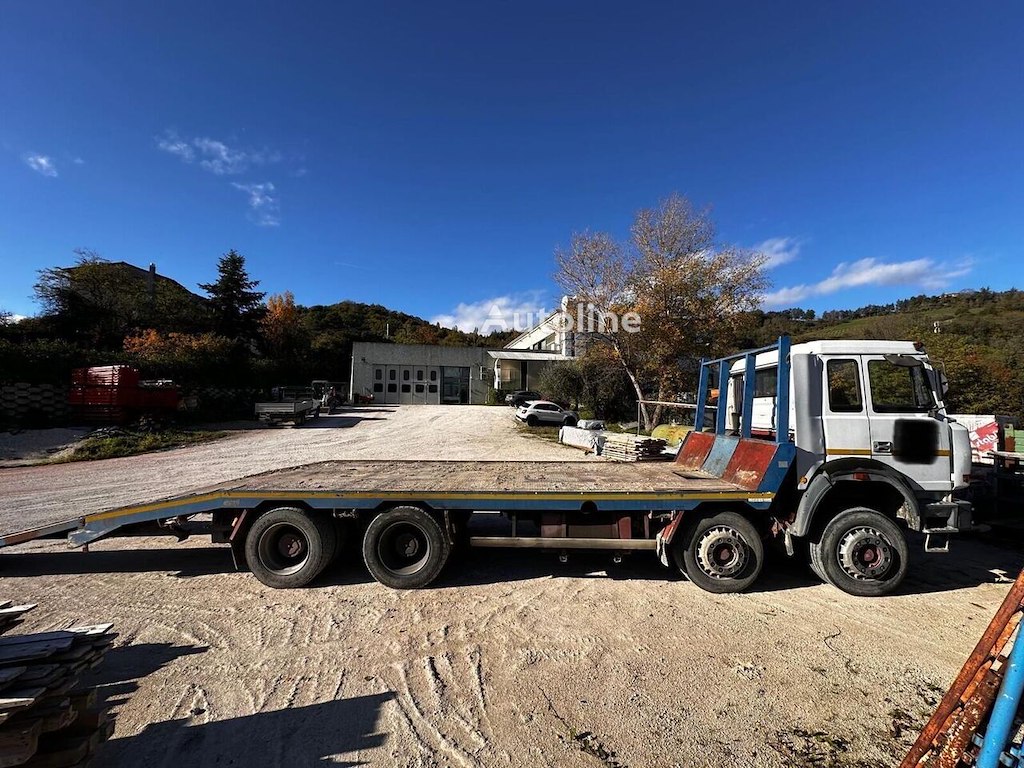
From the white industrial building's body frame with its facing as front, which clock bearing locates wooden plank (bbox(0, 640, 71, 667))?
The wooden plank is roughly at 12 o'clock from the white industrial building.

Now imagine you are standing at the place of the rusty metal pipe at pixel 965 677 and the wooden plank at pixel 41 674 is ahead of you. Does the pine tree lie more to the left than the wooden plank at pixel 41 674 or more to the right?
right

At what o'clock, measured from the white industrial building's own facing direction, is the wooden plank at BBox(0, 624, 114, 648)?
The wooden plank is roughly at 12 o'clock from the white industrial building.

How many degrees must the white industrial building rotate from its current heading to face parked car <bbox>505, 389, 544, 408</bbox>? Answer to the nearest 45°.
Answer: approximately 45° to its left

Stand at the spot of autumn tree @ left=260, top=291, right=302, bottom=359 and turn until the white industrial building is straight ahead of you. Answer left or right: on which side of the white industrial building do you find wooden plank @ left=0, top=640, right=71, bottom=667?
right

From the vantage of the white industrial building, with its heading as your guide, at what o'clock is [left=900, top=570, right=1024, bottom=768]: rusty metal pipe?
The rusty metal pipe is roughly at 12 o'clock from the white industrial building.

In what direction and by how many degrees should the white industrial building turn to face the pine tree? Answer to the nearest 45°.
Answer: approximately 90° to its right

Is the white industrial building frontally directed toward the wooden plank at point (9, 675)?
yes

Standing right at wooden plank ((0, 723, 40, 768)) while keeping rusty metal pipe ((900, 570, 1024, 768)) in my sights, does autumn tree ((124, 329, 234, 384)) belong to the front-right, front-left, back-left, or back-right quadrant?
back-left

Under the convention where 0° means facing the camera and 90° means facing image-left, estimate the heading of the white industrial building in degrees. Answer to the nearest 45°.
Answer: approximately 0°

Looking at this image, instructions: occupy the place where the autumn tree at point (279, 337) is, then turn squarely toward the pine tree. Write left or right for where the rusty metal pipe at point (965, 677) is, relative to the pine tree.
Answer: left

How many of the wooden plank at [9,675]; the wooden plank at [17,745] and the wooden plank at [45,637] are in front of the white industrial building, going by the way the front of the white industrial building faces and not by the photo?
3

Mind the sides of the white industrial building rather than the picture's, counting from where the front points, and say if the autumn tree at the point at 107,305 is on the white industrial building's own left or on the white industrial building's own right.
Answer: on the white industrial building's own right

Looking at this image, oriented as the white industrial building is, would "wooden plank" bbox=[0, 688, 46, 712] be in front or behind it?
in front

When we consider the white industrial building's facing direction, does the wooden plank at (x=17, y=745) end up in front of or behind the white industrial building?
in front

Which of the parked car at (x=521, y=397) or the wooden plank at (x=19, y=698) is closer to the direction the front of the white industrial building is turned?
the wooden plank
